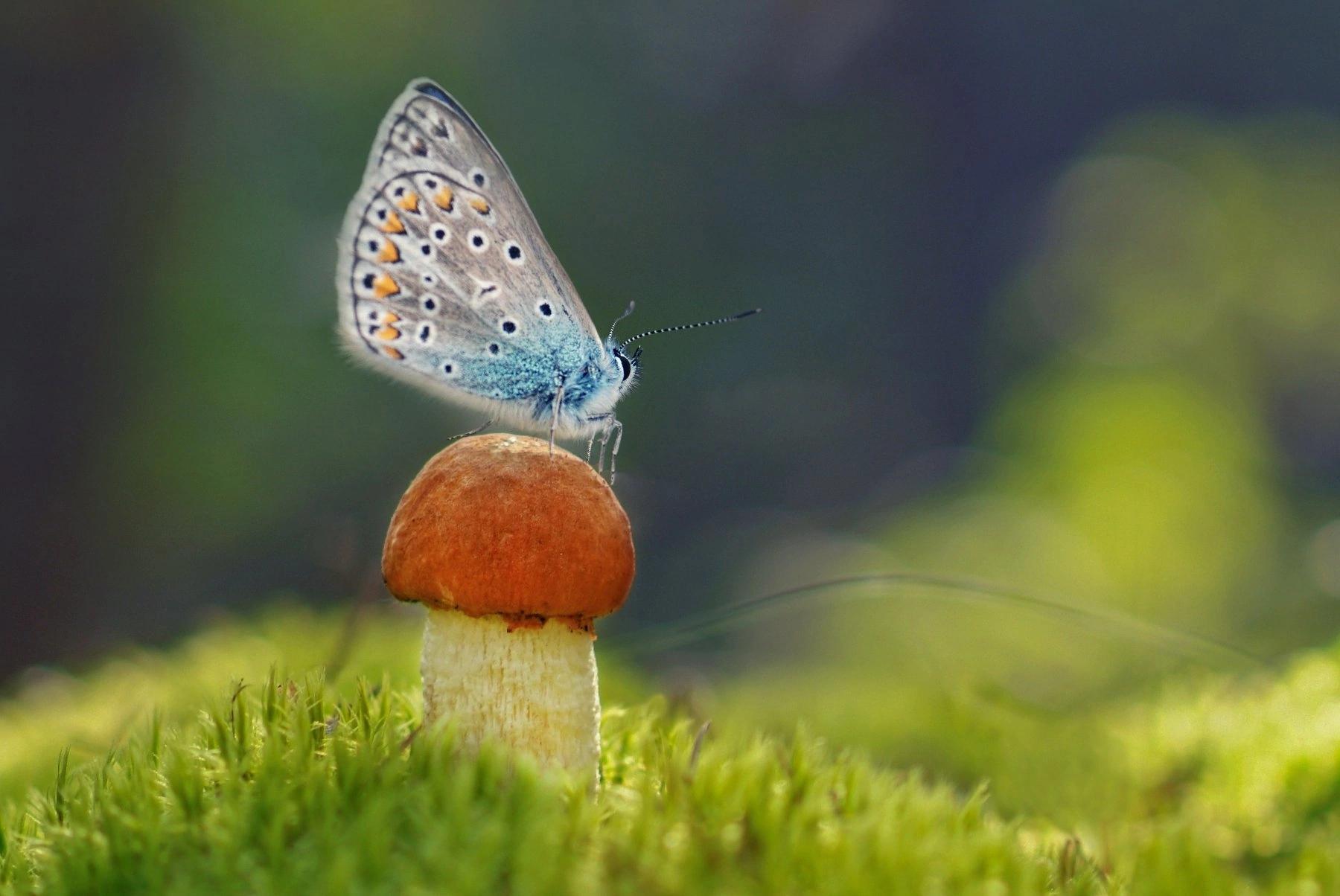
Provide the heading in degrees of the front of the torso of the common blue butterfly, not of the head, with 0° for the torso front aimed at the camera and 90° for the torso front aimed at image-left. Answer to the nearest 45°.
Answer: approximately 270°
